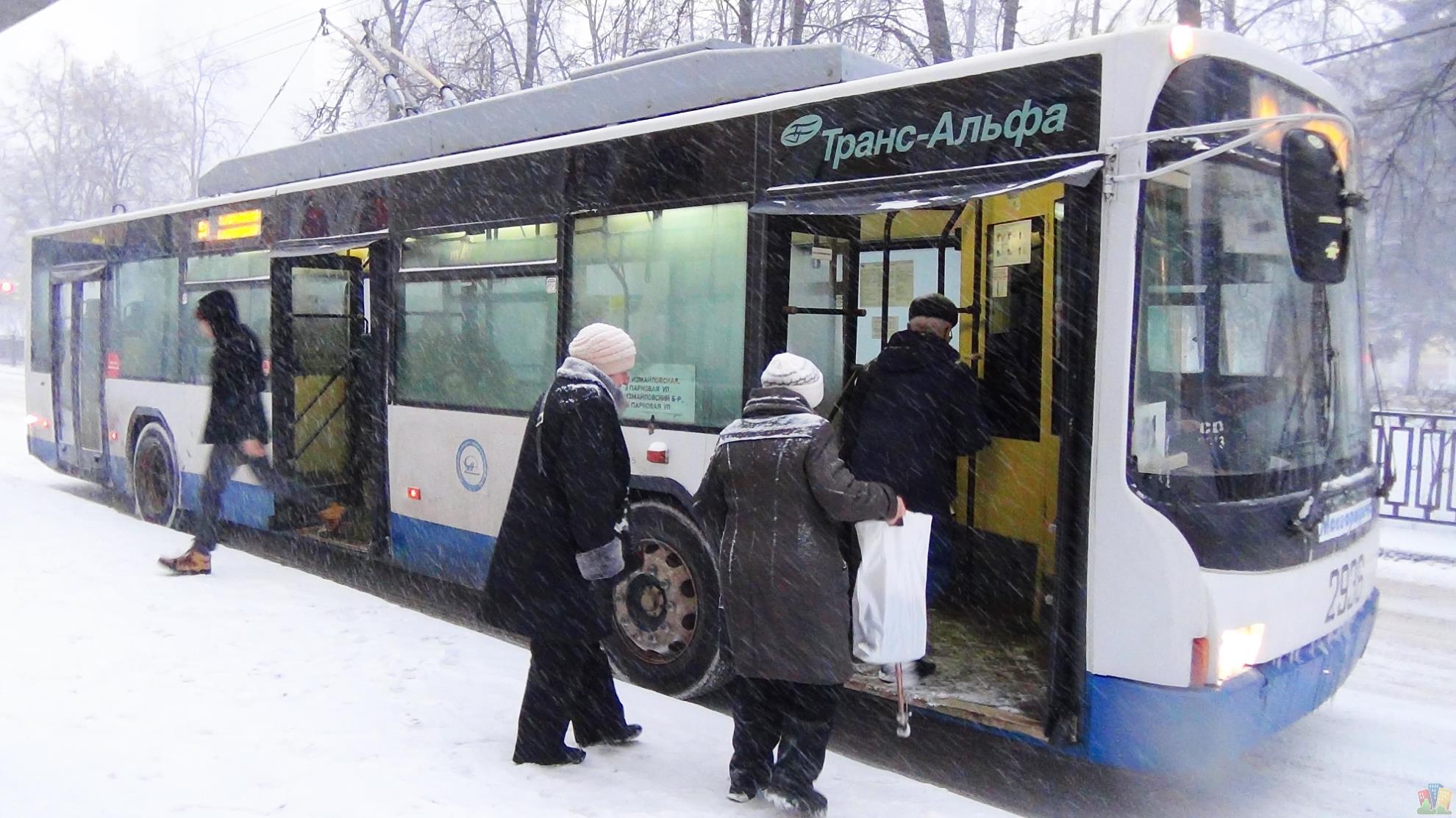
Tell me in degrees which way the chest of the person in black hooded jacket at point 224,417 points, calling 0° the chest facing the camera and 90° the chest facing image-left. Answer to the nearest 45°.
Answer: approximately 90°

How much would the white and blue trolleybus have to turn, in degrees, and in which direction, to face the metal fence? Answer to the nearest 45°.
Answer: approximately 90° to its left

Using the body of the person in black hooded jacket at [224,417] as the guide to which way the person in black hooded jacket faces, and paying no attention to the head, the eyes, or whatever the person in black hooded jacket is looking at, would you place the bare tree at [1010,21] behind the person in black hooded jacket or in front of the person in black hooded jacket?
behind

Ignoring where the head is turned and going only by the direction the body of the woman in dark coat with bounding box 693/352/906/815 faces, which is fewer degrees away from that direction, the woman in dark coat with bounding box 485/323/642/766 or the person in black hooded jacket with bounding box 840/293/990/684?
the person in black hooded jacket

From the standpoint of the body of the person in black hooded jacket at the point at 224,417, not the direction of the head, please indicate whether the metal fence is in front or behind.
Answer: behind

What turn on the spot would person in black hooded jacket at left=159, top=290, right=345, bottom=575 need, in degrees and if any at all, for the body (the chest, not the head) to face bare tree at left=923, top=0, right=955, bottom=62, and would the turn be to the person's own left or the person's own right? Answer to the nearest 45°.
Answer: approximately 135° to the person's own right

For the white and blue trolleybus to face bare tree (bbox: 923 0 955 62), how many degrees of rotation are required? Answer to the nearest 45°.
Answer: approximately 135° to its left

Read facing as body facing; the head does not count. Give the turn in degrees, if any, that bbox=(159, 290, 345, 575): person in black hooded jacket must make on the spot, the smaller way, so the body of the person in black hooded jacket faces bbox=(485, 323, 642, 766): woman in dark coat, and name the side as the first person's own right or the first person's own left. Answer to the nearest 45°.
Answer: approximately 90° to the first person's own left

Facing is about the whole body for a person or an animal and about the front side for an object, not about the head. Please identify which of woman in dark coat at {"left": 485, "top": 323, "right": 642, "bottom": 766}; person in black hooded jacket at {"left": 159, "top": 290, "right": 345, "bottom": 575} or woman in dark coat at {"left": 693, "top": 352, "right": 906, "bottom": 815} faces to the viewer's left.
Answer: the person in black hooded jacket

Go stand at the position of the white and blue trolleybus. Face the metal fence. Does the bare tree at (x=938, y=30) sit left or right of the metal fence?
left

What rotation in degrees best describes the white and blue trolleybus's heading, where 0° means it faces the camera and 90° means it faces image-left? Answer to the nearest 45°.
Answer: approximately 315°

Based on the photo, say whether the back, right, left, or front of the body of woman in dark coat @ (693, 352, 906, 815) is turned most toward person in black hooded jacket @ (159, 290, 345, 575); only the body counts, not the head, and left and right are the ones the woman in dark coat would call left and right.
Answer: left

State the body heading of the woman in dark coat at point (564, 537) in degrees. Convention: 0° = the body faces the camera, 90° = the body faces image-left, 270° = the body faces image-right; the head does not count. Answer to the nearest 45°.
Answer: approximately 270°
